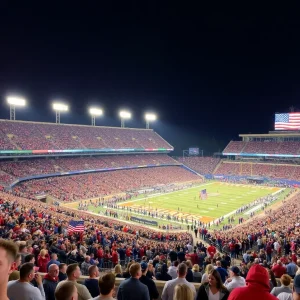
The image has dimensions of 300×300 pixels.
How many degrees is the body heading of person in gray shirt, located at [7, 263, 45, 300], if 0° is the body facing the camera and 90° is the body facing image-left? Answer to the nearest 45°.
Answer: approximately 225°

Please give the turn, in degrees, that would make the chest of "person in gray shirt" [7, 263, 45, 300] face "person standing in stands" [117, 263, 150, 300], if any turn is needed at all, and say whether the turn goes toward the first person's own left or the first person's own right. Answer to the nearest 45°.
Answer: approximately 45° to the first person's own right

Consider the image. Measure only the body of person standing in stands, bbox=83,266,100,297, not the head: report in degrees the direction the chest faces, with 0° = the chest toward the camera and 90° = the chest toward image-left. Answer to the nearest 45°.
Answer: approximately 225°

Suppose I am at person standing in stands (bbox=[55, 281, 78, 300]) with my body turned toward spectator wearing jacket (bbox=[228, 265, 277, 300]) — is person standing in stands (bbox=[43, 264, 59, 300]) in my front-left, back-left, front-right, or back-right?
back-left

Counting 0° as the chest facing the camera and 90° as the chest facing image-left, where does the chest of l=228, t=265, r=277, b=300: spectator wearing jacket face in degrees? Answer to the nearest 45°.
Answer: approximately 180°

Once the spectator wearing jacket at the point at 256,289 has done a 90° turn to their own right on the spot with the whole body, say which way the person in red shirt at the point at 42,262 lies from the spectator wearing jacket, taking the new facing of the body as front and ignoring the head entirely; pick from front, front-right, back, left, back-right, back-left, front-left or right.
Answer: back-left

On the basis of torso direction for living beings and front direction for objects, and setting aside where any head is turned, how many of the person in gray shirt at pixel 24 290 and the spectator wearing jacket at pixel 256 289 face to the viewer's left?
0

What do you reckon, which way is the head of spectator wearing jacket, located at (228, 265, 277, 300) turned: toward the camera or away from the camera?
away from the camera
